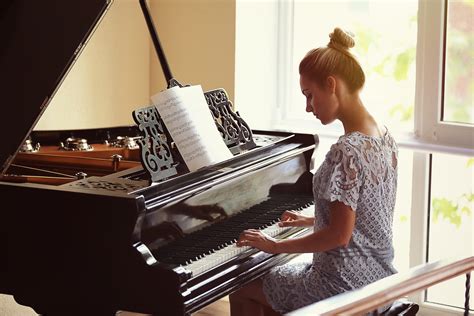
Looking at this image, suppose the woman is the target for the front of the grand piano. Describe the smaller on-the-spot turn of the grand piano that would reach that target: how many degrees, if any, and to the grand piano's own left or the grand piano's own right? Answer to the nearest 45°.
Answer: approximately 45° to the grand piano's own left

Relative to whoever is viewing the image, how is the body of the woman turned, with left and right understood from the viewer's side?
facing away from the viewer and to the left of the viewer

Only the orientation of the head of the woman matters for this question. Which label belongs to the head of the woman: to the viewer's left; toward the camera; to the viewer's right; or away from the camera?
to the viewer's left

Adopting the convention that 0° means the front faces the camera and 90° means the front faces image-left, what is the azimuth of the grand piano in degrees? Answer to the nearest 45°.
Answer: approximately 315°

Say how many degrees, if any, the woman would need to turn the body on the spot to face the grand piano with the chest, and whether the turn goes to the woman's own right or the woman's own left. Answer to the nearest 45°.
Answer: approximately 45° to the woman's own left

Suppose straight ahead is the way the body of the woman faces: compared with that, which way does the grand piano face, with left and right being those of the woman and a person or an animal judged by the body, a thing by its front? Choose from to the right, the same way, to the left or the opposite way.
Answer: the opposite way

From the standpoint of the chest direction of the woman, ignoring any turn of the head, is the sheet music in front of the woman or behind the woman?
in front
